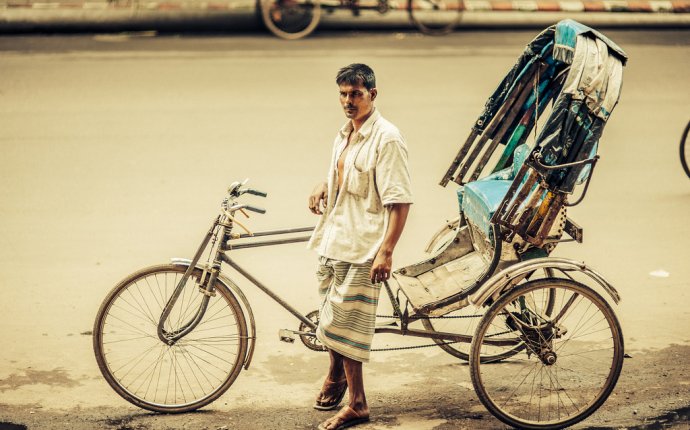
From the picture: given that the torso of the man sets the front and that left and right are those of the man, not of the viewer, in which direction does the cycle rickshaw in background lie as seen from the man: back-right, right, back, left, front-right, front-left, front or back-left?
back-right

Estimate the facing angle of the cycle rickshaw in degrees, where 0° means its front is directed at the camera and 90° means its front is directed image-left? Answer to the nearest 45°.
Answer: approximately 90°
